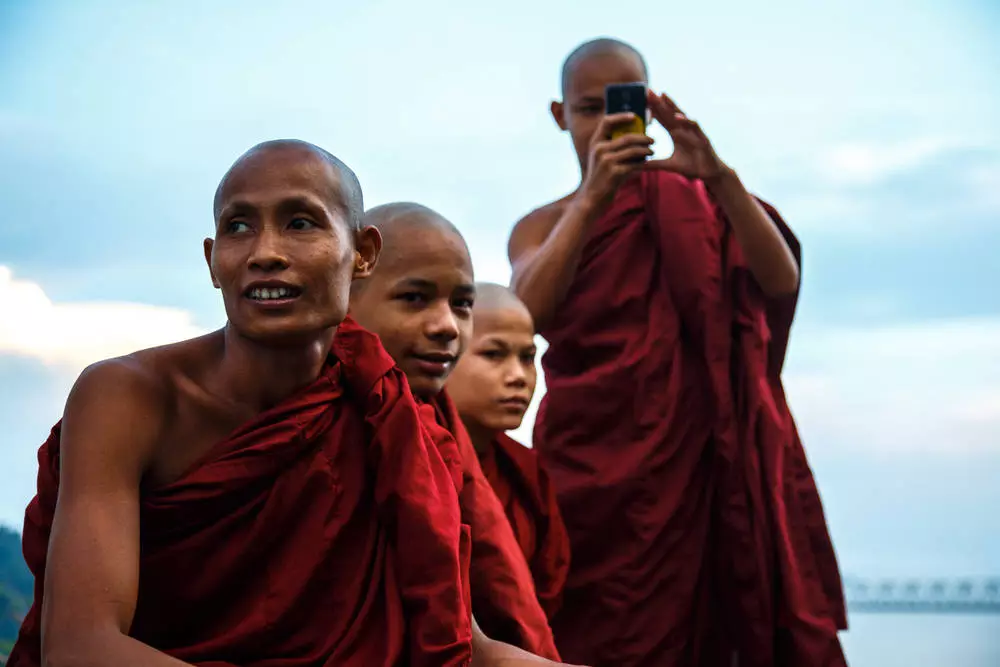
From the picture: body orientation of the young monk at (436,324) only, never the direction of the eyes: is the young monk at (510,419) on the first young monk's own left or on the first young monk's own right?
on the first young monk's own left

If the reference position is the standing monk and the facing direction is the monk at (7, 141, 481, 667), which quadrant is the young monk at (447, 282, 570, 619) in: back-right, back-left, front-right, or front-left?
front-right

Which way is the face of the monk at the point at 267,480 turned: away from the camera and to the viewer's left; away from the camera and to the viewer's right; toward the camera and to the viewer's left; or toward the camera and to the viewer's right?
toward the camera and to the viewer's left

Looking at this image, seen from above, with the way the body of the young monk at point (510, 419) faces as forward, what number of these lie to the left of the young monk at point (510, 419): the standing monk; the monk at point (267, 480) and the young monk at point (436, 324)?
1

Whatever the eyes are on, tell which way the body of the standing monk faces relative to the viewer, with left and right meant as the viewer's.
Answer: facing the viewer

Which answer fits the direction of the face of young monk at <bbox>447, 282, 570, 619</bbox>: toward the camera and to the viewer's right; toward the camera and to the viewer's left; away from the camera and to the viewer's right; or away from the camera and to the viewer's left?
toward the camera and to the viewer's right

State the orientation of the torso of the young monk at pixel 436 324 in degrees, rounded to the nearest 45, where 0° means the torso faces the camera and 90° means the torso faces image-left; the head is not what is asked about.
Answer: approximately 315°

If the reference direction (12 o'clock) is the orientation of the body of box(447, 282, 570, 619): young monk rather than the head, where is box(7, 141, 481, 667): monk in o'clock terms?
The monk is roughly at 2 o'clock from the young monk.

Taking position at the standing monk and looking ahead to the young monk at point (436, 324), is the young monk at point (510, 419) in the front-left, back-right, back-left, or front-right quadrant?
front-right

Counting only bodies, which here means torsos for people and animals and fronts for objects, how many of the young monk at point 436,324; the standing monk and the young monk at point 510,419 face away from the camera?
0

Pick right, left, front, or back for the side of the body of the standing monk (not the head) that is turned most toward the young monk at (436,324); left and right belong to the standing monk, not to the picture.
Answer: front

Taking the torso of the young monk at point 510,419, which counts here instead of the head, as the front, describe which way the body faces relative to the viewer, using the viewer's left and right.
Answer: facing the viewer and to the right of the viewer

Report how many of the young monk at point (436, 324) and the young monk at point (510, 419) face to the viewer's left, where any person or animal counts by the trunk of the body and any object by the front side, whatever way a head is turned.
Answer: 0

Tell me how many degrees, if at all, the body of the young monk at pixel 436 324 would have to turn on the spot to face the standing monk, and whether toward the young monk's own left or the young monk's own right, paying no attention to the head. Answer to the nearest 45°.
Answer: approximately 90° to the young monk's own left
